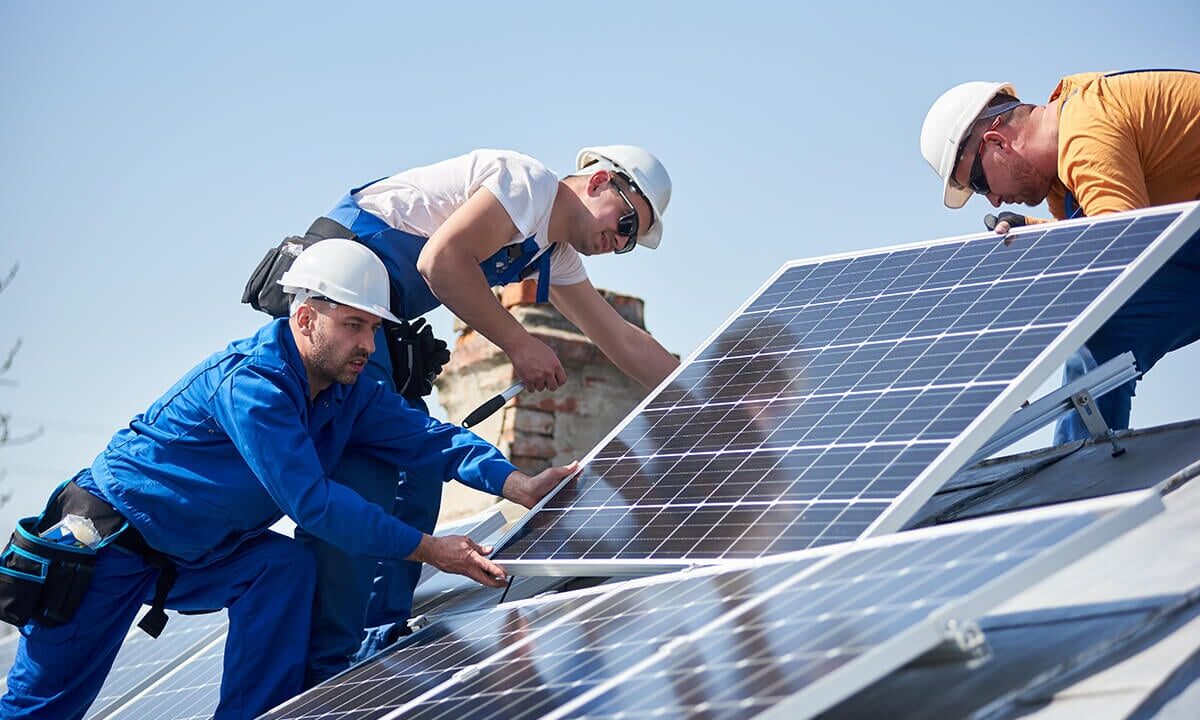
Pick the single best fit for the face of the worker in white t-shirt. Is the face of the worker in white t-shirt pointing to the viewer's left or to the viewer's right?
to the viewer's right

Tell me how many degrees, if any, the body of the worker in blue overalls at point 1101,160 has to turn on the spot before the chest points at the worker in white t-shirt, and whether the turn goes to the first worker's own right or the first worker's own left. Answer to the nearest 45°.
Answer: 0° — they already face them

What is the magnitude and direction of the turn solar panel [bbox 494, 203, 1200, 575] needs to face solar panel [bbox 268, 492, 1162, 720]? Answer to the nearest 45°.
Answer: approximately 45° to its left

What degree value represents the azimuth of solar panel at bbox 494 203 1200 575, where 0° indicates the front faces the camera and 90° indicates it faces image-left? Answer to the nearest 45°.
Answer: approximately 45°

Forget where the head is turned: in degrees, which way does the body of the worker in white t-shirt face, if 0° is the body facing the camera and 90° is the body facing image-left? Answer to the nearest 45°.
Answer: approximately 270°

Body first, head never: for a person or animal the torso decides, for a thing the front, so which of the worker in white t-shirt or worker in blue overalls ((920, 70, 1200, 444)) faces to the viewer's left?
the worker in blue overalls

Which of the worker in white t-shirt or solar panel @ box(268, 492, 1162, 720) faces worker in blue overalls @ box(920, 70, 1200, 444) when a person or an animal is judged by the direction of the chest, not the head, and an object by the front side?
the worker in white t-shirt

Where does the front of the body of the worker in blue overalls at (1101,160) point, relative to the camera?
to the viewer's left

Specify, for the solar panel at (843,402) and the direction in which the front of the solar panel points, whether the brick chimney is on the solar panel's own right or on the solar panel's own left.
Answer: on the solar panel's own right
